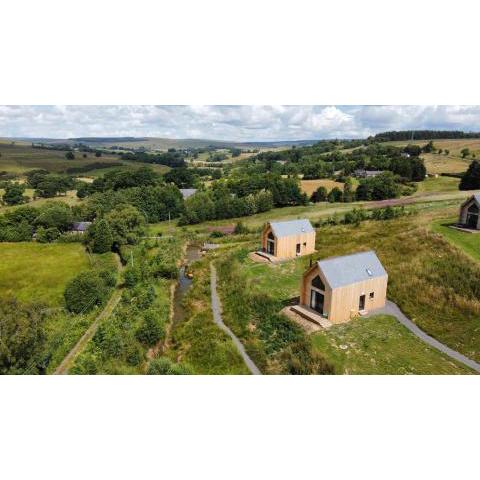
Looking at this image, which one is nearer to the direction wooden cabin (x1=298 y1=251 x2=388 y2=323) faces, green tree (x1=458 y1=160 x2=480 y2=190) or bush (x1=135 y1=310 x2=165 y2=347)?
the bush

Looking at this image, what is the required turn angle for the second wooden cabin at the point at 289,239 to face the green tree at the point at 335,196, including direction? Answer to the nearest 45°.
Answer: approximately 135° to its right

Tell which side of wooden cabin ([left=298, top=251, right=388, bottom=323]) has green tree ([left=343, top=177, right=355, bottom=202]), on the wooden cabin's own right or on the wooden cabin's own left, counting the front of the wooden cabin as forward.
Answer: on the wooden cabin's own right

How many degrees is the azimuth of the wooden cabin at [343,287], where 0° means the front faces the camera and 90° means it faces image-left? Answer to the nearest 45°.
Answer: approximately 45°

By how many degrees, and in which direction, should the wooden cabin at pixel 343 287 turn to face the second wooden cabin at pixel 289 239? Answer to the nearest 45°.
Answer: approximately 90° to its right

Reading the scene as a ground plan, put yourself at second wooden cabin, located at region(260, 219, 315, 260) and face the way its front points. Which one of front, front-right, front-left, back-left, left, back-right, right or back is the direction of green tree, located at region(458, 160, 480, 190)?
back

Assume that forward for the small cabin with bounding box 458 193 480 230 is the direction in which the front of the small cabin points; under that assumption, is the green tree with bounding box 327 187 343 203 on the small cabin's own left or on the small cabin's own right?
on the small cabin's own right

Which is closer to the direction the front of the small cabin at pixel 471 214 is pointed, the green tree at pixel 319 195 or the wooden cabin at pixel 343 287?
the wooden cabin

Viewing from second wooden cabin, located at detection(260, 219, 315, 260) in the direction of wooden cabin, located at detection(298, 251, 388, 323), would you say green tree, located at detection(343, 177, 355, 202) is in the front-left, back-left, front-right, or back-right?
back-left

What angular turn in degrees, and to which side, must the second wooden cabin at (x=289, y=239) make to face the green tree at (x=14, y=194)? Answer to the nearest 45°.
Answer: approximately 45° to its right

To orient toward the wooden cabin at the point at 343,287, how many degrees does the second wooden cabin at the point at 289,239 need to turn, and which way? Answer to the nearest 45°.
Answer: approximately 45° to its left

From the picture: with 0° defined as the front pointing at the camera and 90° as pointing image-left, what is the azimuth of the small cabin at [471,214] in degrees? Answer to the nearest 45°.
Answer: approximately 45°

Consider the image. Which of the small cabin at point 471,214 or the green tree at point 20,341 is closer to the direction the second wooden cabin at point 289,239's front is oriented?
the green tree
